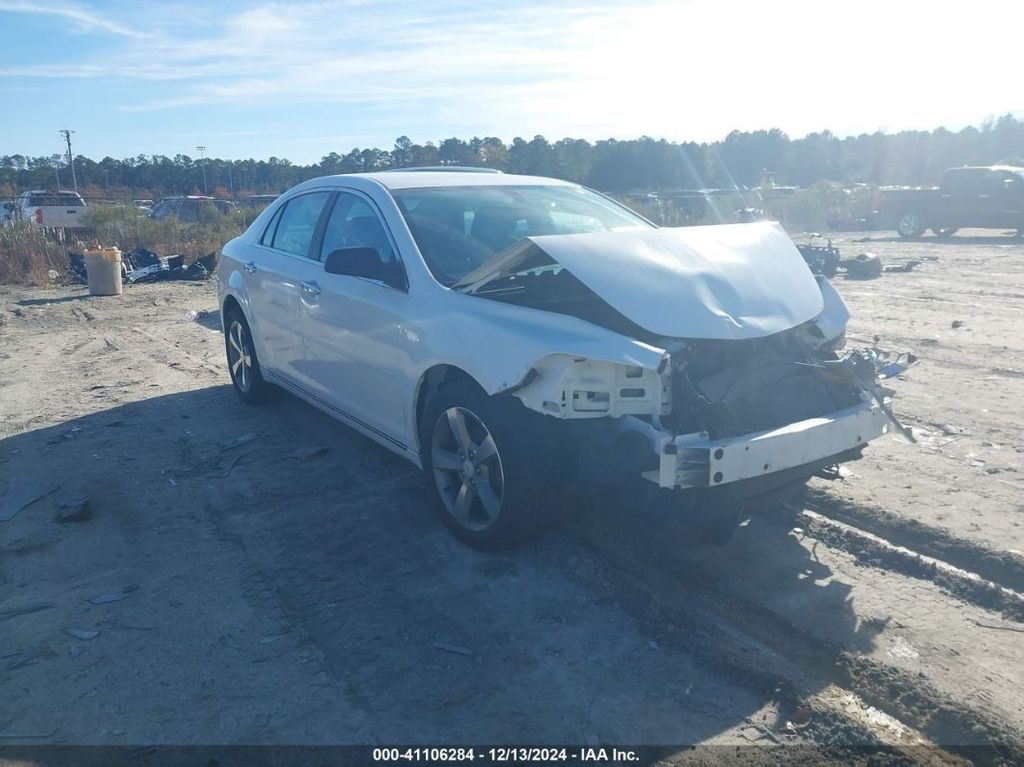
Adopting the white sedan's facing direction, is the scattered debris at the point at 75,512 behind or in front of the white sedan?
behind

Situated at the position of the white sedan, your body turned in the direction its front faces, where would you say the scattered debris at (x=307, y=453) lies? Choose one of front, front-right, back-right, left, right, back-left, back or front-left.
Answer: right

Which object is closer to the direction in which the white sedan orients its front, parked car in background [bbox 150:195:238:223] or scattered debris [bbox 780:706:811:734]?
the scattered debris

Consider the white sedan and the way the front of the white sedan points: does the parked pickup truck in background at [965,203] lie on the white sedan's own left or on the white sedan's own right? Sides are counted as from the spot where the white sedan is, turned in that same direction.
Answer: on the white sedan's own left

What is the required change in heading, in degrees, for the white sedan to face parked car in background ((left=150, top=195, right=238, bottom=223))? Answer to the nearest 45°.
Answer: approximately 180°

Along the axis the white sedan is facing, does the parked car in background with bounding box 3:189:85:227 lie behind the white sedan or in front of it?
behind

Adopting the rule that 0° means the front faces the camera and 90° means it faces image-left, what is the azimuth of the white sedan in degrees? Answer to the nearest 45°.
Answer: approximately 315°

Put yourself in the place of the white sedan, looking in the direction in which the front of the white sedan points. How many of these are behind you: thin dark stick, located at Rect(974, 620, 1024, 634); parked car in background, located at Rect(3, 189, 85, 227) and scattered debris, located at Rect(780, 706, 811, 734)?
1

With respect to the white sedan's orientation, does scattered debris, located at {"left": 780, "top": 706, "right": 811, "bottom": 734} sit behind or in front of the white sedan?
in front

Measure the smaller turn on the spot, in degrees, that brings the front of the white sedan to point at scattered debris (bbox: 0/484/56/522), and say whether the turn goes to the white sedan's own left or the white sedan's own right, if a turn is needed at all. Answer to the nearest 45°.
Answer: approximately 135° to the white sedan's own right

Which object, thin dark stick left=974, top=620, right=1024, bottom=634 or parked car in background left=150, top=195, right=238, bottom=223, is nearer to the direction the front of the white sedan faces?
the thin dark stick

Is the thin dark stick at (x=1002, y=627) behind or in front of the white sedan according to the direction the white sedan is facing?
in front

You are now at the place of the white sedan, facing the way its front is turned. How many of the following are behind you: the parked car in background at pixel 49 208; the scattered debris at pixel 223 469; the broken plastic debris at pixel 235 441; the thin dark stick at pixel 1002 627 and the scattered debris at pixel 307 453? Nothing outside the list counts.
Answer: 4

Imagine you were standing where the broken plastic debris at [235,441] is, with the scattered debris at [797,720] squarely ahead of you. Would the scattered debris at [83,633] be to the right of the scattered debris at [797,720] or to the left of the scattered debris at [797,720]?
right
